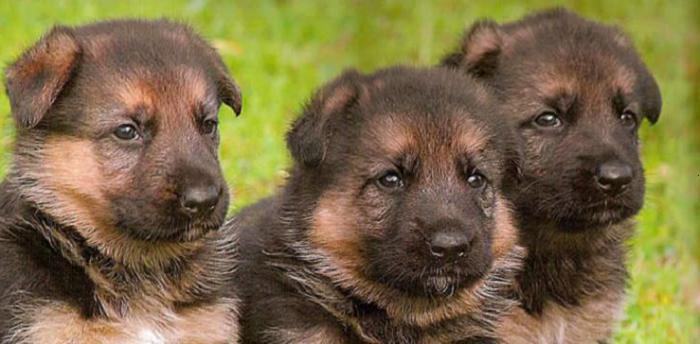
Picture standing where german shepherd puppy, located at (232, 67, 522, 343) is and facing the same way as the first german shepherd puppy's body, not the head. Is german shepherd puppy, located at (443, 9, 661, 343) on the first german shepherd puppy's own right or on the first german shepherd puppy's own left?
on the first german shepherd puppy's own left

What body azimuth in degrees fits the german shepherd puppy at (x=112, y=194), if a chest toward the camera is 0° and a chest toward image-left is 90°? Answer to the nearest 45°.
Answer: approximately 315°

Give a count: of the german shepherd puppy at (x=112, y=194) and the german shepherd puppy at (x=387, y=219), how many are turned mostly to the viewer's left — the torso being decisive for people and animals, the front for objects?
0

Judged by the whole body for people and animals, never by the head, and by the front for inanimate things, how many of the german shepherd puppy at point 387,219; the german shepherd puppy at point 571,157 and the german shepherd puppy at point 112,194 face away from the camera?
0

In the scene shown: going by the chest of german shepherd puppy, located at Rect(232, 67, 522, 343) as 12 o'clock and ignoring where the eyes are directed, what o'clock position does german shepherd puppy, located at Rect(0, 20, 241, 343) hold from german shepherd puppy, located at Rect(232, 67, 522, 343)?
german shepherd puppy, located at Rect(0, 20, 241, 343) is roughly at 4 o'clock from german shepherd puppy, located at Rect(232, 67, 522, 343).

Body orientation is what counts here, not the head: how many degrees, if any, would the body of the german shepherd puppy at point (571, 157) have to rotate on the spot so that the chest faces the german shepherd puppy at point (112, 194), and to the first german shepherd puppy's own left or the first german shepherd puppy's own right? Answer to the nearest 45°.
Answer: approximately 90° to the first german shepherd puppy's own right

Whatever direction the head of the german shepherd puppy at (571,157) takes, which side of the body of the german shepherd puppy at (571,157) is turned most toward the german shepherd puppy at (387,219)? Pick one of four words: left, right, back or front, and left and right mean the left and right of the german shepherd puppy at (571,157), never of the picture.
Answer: right
